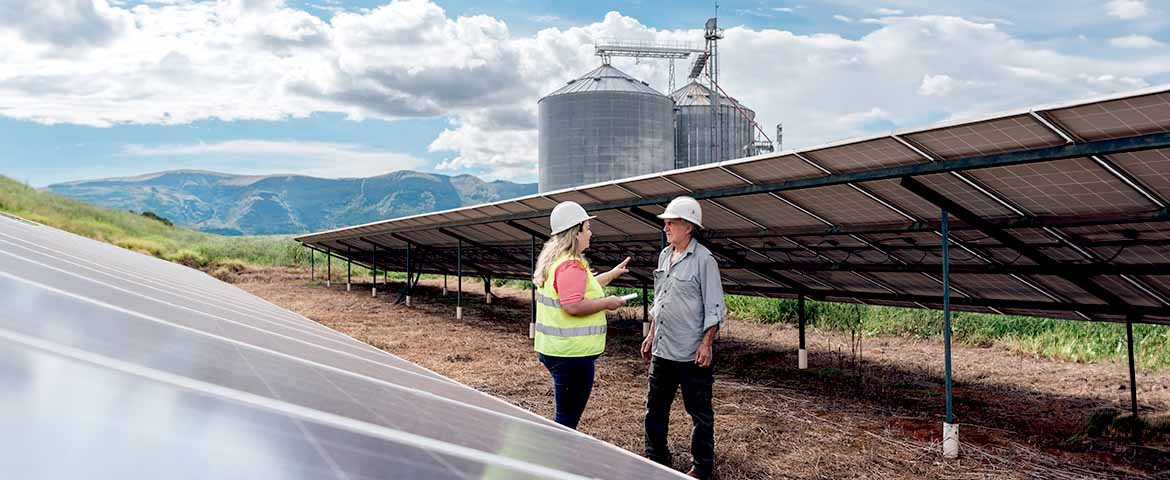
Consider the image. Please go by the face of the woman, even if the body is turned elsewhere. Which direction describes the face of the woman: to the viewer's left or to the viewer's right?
to the viewer's right

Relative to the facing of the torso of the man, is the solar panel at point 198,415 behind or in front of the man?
in front

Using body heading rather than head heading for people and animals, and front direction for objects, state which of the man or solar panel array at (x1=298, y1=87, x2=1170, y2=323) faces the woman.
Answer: the man

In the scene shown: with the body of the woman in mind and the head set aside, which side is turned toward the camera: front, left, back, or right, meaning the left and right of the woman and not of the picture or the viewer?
right

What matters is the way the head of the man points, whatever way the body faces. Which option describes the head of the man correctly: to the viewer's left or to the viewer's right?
to the viewer's left

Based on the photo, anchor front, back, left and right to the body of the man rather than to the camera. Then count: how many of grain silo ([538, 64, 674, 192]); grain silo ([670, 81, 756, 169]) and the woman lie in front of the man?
1

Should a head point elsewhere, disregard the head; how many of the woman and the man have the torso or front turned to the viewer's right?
1

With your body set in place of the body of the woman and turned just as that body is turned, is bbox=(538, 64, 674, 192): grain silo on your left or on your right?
on your left

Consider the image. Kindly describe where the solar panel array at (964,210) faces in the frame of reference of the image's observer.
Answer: facing away from the viewer and to the right of the viewer

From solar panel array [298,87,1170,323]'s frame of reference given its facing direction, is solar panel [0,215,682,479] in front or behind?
behind

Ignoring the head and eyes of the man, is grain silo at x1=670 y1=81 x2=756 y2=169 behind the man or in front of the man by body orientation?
behind

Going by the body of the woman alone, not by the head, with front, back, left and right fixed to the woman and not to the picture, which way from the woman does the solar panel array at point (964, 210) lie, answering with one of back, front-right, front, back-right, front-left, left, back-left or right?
front-left

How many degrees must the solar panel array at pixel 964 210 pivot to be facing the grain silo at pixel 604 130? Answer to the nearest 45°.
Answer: approximately 45° to its left

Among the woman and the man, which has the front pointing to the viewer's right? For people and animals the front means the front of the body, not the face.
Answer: the woman
